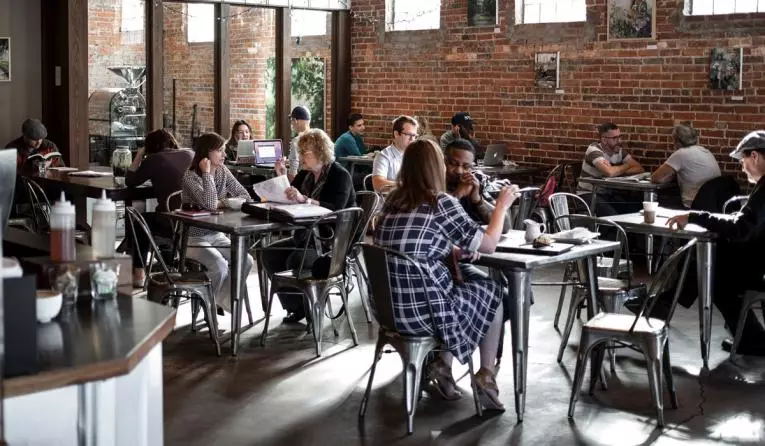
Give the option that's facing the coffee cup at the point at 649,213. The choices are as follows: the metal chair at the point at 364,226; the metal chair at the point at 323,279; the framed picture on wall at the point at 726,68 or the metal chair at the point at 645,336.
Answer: the framed picture on wall

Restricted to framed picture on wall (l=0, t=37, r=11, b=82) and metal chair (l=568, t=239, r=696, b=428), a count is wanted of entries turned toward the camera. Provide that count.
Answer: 1

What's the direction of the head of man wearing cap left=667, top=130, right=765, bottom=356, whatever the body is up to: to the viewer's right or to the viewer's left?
to the viewer's left

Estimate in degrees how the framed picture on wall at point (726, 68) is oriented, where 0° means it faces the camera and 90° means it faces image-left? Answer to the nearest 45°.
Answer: approximately 0°

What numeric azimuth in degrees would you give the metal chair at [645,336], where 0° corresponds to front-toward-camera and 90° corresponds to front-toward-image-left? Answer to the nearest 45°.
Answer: approximately 90°

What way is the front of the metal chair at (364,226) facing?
to the viewer's left

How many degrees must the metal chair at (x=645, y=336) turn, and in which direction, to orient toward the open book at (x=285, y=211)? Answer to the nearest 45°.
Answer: approximately 45° to its right

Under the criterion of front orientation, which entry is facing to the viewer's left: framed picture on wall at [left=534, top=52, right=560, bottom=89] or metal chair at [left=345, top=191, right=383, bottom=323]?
the metal chair

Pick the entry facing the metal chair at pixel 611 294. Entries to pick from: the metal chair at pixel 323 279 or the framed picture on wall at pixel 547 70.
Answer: the framed picture on wall

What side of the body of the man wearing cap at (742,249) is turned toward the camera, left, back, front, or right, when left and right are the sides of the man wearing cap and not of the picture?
left
